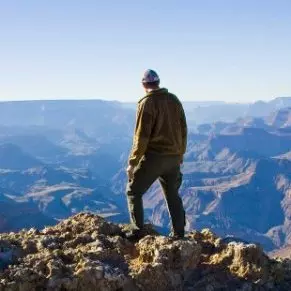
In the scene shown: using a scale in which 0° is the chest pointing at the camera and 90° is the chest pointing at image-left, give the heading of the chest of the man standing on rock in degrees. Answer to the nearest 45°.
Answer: approximately 135°
